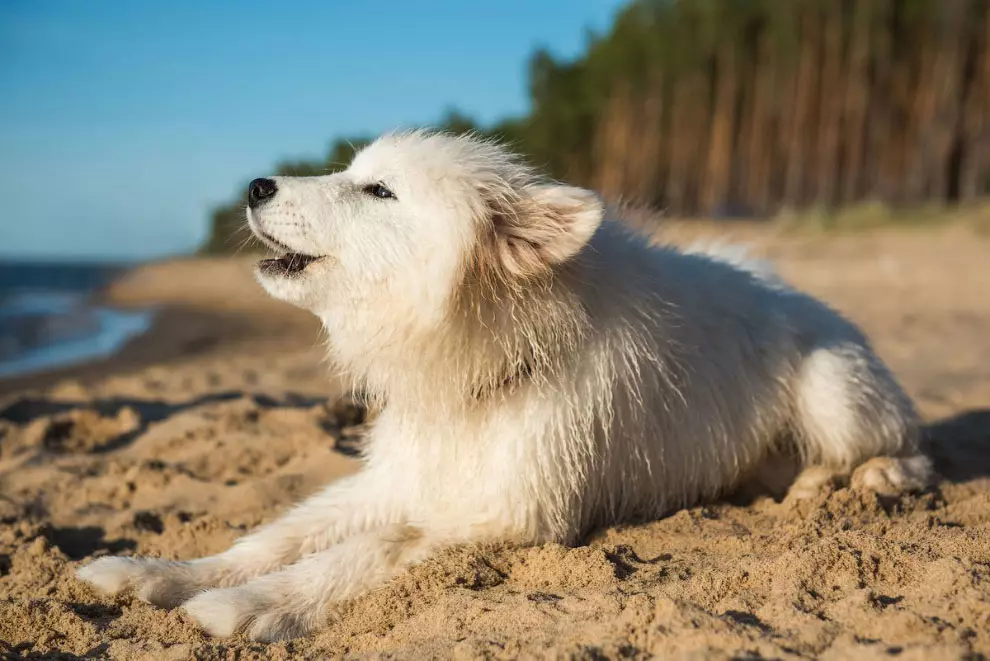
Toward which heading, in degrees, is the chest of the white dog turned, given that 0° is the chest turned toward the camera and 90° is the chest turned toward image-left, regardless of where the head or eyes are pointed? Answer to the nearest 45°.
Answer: approximately 45°
